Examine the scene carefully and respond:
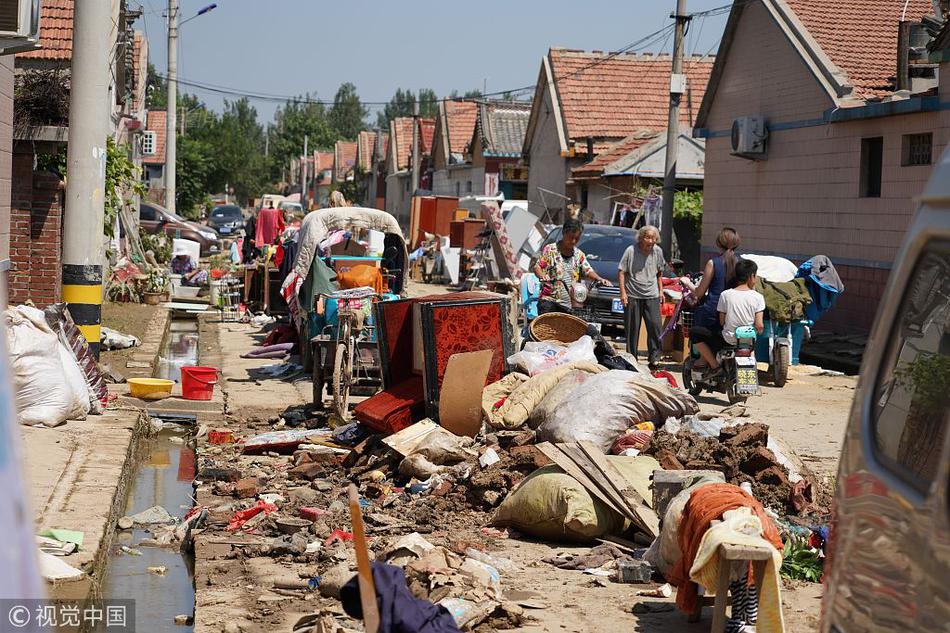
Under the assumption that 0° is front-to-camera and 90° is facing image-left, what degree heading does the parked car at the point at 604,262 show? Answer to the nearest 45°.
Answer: approximately 0°

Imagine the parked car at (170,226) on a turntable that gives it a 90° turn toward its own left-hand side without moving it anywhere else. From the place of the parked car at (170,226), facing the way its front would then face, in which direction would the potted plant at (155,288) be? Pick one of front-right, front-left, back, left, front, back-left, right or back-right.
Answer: back-right

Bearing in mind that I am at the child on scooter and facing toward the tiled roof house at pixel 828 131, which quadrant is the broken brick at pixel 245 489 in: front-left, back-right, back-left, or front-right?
back-left

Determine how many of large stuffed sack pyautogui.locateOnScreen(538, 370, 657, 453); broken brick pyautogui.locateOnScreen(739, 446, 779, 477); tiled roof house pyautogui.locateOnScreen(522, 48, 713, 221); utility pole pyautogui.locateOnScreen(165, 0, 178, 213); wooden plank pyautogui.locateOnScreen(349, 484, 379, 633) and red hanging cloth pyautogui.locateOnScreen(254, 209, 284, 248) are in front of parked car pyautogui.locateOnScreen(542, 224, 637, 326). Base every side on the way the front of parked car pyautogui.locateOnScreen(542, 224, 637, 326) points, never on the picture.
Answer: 3

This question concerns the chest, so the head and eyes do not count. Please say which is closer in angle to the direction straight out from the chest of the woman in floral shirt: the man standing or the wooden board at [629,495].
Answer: the wooden board

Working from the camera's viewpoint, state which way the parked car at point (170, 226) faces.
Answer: facing the viewer and to the right of the viewer

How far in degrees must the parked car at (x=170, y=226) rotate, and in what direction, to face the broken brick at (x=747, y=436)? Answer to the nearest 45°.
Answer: approximately 45° to its right
